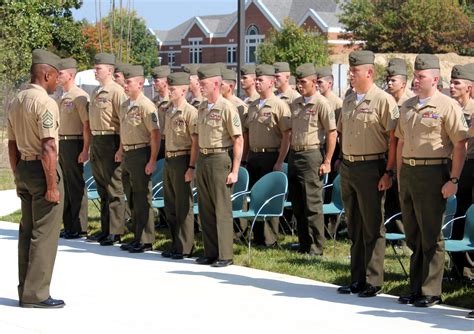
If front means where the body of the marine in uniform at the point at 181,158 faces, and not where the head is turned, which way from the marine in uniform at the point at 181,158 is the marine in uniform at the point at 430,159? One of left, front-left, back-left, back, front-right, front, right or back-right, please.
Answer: left

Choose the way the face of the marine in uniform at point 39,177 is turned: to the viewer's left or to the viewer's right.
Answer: to the viewer's right

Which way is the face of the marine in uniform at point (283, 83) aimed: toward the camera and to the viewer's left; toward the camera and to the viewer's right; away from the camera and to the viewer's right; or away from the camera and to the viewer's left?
toward the camera and to the viewer's left

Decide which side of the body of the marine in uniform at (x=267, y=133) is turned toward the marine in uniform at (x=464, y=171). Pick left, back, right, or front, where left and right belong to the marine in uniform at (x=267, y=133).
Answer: left

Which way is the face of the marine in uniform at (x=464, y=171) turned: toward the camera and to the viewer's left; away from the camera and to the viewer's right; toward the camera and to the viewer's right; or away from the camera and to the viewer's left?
toward the camera and to the viewer's left

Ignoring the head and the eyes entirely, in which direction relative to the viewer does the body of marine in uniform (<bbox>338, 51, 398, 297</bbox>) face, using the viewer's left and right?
facing the viewer and to the left of the viewer

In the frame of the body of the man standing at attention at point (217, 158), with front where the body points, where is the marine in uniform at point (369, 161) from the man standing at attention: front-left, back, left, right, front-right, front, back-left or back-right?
left

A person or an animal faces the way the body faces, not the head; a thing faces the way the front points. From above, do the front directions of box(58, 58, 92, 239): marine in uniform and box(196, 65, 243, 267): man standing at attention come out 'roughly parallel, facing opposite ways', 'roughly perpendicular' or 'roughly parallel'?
roughly parallel

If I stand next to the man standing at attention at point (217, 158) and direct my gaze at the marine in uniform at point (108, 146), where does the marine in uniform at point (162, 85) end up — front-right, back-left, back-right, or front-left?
front-right

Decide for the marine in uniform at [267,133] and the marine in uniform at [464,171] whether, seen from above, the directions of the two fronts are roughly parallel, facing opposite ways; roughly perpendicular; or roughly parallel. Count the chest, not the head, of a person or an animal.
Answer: roughly parallel

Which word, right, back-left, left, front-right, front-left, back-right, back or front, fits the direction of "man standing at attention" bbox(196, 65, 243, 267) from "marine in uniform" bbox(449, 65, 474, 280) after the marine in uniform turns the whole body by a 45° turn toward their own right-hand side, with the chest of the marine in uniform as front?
front

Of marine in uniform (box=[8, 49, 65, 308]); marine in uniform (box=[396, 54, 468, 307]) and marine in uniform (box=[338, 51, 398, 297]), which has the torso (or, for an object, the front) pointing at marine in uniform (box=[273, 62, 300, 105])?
marine in uniform (box=[8, 49, 65, 308])

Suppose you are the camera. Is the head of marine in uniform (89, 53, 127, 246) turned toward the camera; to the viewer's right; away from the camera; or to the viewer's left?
to the viewer's left

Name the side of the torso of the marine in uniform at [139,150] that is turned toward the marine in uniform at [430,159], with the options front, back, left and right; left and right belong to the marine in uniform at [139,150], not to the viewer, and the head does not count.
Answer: left

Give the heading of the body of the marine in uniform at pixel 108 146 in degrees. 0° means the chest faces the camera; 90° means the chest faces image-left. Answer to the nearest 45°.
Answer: approximately 45°
